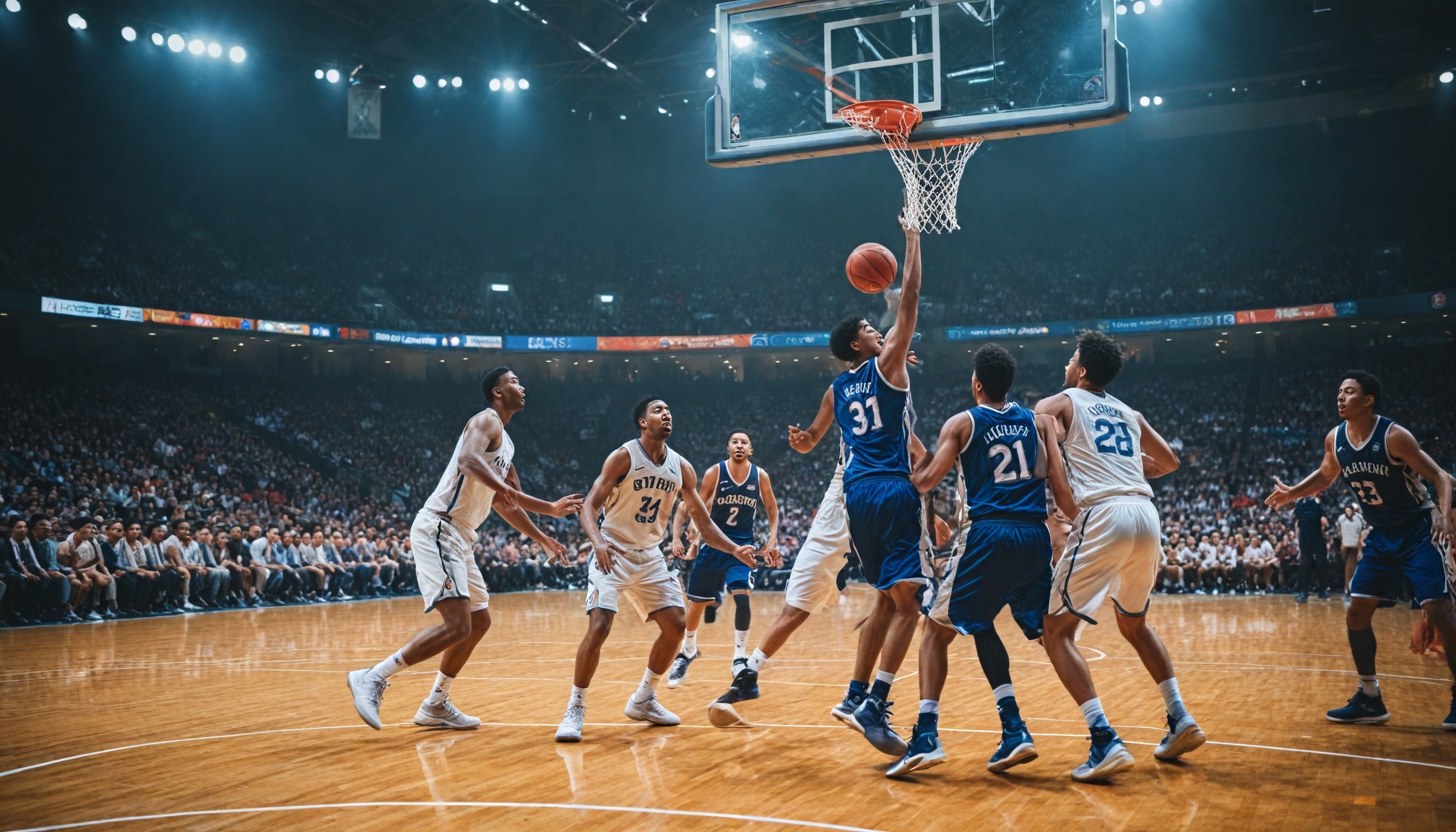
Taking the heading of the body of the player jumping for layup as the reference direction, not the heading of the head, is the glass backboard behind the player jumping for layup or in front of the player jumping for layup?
in front

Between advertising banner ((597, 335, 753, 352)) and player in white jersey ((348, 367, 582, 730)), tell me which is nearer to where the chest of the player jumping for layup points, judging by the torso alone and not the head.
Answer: the advertising banner

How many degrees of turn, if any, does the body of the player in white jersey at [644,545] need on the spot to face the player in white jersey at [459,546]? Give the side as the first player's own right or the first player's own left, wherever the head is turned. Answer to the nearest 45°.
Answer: approximately 135° to the first player's own right

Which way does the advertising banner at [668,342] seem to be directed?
toward the camera

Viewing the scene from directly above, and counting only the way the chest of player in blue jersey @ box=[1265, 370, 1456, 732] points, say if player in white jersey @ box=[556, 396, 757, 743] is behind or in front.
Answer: in front

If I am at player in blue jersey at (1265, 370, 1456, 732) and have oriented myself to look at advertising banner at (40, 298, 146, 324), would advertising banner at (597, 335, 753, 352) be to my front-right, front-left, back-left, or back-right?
front-right

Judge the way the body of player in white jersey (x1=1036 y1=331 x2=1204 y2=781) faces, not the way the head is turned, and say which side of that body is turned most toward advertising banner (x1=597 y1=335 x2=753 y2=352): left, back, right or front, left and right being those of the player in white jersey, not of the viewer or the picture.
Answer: front

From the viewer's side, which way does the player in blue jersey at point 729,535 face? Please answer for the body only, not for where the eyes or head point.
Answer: toward the camera

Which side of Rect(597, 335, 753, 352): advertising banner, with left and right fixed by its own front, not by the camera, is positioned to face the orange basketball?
front

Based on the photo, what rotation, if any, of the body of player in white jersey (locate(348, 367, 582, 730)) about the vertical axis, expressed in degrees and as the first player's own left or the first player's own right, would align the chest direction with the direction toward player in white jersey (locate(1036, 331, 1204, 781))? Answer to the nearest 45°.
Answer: approximately 45° to the first player's own right

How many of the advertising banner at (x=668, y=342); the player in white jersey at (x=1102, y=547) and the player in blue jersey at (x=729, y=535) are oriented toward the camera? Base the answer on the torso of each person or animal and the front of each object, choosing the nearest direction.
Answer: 2

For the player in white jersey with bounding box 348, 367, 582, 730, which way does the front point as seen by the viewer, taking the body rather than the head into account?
to the viewer's right

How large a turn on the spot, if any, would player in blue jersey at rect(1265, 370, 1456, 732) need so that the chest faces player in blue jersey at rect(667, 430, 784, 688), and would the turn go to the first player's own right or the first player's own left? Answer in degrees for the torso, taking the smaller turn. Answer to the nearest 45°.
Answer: approximately 45° to the first player's own right

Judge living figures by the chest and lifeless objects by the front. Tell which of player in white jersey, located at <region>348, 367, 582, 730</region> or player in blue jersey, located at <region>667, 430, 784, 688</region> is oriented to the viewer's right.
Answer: the player in white jersey

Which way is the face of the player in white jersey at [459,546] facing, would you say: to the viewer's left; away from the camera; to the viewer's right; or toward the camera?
to the viewer's right

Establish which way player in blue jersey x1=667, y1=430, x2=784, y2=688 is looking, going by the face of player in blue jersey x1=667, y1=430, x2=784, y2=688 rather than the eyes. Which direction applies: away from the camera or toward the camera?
toward the camera
